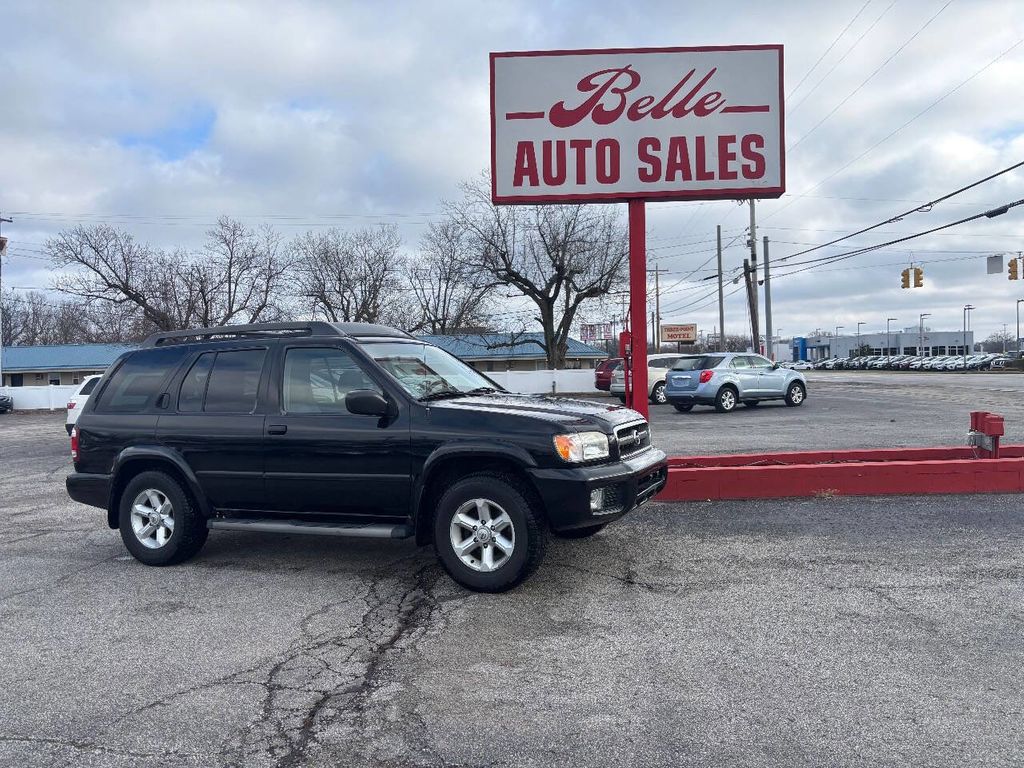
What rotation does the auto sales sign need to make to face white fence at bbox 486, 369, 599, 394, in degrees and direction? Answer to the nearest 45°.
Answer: approximately 180°

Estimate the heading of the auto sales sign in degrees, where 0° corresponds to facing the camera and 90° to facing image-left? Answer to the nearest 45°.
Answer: approximately 0°

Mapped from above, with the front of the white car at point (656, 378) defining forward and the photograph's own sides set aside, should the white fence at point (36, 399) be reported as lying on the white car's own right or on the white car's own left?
on the white car's own left

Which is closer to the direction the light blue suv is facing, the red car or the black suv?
the red car

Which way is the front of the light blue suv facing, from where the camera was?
facing away from the viewer and to the right of the viewer

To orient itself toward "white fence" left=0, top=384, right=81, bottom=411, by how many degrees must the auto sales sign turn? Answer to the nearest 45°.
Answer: approximately 135° to its right

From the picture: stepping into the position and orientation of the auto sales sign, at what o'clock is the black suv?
The black suv is roughly at 1 o'clock from the auto sales sign.

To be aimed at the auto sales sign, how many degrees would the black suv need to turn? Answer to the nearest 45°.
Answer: approximately 90° to its left

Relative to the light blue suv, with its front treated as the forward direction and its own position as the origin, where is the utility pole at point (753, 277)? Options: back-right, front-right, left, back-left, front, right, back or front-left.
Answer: front-left
